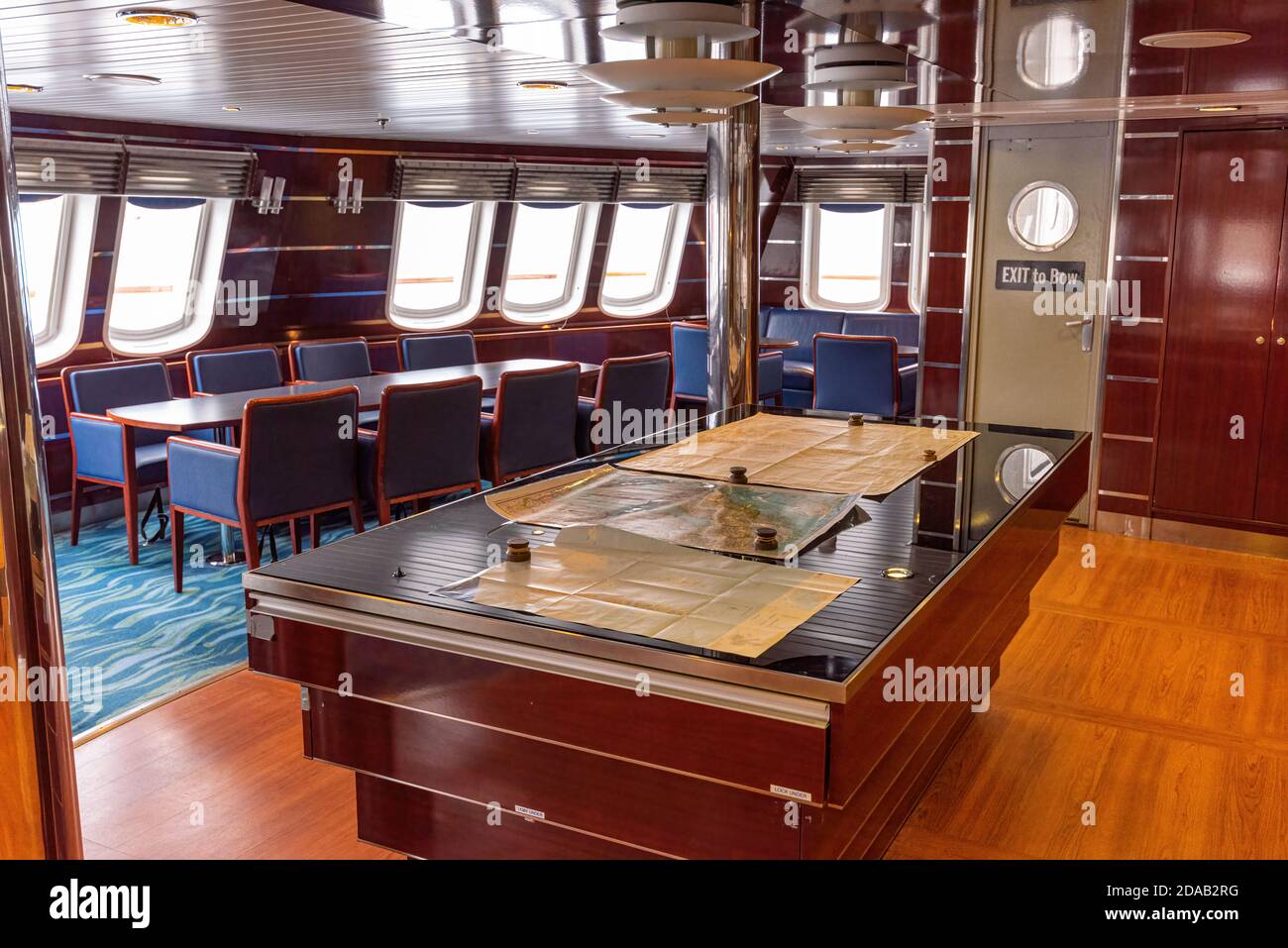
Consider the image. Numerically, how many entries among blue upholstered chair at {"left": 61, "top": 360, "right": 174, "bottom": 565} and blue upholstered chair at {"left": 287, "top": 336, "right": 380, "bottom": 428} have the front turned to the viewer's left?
0

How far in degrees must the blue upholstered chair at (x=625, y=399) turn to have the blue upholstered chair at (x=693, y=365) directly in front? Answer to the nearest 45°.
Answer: approximately 45° to its right

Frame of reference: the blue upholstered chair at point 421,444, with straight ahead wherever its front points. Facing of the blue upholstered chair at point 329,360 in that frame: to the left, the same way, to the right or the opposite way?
the opposite way

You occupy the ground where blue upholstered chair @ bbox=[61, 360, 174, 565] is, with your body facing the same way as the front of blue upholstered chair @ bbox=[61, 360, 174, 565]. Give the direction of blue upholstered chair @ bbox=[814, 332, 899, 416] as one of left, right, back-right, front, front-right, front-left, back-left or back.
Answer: front-left

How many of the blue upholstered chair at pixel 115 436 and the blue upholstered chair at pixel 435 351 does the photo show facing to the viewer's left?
0

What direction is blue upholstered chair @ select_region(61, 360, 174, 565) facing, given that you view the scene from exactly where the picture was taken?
facing the viewer and to the right of the viewer

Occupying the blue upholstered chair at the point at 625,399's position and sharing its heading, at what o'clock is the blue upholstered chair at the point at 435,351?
the blue upholstered chair at the point at 435,351 is roughly at 12 o'clock from the blue upholstered chair at the point at 625,399.

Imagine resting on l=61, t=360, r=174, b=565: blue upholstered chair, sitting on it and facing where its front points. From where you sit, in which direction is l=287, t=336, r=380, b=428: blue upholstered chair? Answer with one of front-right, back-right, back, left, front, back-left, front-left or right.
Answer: left

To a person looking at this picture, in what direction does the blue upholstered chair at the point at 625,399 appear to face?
facing away from the viewer and to the left of the viewer

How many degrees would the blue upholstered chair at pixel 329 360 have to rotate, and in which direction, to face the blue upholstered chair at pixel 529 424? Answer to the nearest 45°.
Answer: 0° — it already faces it

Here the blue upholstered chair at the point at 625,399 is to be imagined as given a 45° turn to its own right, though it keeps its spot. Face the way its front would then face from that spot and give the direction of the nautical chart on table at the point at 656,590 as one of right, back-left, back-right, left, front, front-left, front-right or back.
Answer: back

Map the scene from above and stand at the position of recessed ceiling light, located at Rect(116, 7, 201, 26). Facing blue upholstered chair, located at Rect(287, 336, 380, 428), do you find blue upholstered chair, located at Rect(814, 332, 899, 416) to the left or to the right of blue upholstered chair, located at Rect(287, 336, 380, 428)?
right
